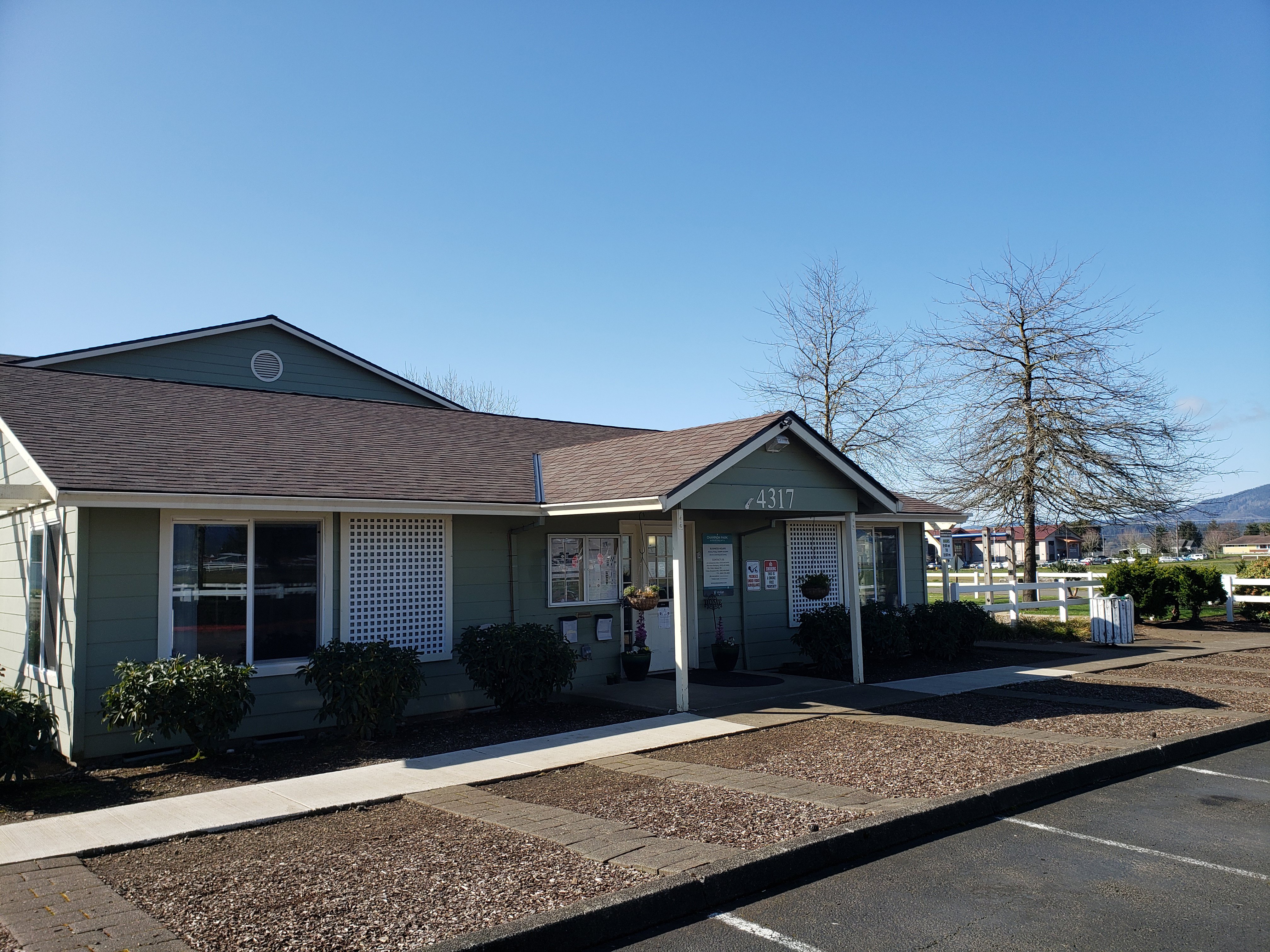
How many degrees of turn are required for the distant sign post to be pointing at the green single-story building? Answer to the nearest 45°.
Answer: approximately 45° to its right

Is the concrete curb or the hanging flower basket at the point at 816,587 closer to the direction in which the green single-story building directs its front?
the concrete curb

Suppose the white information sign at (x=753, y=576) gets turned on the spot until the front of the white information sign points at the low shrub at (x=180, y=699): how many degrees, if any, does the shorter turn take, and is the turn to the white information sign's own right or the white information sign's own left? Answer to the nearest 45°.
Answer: approximately 90° to the white information sign's own right

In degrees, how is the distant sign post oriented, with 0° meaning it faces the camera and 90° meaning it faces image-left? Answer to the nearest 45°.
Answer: approximately 0°

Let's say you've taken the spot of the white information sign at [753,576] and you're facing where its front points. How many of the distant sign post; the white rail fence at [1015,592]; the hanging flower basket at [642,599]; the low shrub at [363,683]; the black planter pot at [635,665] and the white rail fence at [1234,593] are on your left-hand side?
3

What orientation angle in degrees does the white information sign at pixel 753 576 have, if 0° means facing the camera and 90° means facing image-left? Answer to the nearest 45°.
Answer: approximately 315°

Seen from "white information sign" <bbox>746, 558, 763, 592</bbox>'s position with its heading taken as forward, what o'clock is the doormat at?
The doormat is roughly at 2 o'clock from the white information sign.

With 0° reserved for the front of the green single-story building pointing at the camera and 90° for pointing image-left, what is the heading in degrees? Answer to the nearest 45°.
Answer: approximately 315°
